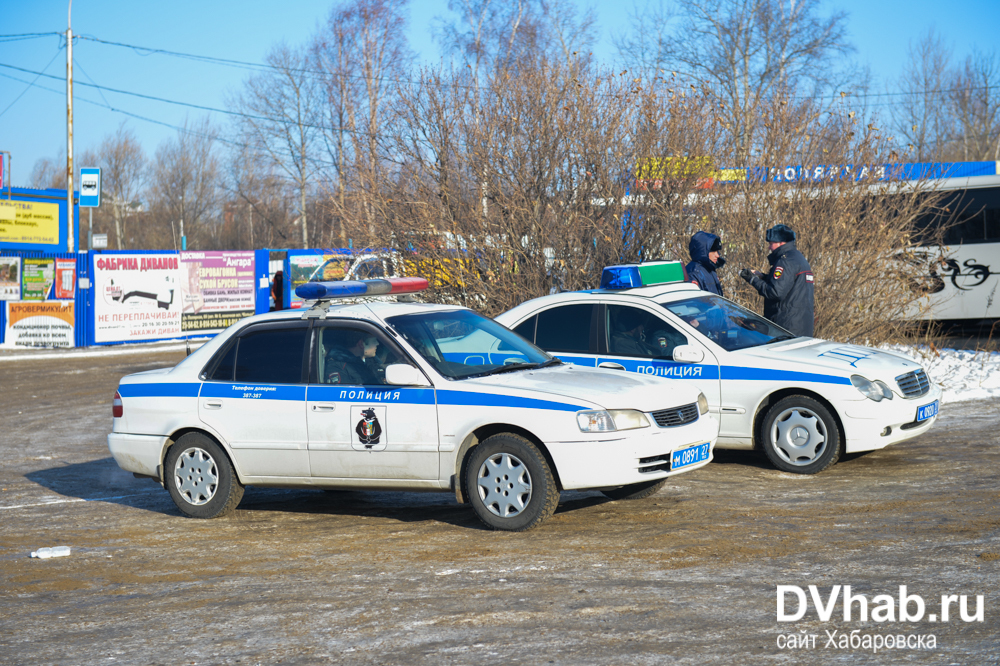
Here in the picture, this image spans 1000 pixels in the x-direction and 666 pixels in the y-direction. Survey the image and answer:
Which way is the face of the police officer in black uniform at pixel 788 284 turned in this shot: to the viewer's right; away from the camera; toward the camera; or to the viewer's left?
to the viewer's left

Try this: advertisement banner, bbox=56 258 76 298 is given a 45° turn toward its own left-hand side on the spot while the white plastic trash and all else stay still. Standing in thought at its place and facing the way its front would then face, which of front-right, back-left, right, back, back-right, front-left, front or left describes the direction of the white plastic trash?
front-right

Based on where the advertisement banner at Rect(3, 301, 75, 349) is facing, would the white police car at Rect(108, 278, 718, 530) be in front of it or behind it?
in front

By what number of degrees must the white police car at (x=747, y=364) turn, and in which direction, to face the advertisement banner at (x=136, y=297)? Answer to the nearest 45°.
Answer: approximately 180°

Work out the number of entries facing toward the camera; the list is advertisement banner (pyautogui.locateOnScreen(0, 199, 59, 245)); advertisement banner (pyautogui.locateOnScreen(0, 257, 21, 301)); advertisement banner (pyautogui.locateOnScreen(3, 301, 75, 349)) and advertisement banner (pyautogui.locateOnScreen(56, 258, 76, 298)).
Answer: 4

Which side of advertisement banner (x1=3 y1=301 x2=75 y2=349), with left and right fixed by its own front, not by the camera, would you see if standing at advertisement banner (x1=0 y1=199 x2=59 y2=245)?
back

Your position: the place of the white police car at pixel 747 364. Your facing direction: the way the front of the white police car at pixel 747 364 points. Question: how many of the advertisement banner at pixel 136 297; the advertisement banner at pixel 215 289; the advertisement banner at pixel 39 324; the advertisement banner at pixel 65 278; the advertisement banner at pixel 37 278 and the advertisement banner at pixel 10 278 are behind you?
6

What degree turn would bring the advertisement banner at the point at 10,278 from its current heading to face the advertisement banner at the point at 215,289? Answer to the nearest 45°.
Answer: approximately 135° to its left

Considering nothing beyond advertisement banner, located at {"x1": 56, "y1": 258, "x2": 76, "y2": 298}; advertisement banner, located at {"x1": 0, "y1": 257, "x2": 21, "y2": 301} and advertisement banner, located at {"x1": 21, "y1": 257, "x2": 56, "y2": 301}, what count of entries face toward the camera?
3

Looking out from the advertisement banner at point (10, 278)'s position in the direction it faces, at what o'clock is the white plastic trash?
The white plastic trash is roughly at 12 o'clock from the advertisement banner.

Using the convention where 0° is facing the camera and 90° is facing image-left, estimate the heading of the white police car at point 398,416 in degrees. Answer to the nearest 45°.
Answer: approximately 315°

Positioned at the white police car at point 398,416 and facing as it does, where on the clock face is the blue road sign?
The blue road sign is roughly at 7 o'clock from the white police car.

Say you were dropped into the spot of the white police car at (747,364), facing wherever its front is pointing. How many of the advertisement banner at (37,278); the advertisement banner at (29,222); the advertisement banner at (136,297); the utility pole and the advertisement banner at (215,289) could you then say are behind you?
5

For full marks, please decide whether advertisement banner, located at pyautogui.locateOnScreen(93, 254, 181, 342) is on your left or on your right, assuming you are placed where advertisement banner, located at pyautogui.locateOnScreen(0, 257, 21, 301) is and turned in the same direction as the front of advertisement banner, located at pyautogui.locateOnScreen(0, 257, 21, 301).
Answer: on your left

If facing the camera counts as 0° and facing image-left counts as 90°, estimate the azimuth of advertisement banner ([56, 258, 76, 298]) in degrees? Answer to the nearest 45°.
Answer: approximately 0°

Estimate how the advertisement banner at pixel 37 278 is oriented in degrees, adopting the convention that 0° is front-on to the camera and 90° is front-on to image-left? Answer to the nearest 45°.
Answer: approximately 0°

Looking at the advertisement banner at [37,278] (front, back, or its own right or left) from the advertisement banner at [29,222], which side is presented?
back
